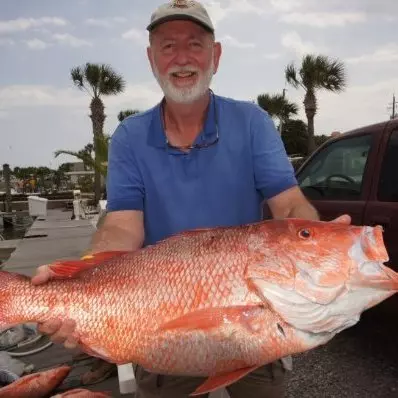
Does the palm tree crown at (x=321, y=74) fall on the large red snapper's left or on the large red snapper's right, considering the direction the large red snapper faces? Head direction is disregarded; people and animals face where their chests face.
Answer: on its left

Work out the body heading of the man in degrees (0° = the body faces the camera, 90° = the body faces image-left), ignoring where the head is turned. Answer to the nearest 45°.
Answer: approximately 0°

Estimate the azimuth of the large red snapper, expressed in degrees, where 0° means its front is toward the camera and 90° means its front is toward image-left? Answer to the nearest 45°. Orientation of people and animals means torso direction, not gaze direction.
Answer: approximately 270°

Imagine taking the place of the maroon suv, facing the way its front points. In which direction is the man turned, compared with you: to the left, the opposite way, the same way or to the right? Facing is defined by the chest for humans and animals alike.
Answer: to the left

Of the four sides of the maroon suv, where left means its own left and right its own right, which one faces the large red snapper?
left

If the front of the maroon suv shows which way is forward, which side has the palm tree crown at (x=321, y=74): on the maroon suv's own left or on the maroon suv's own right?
on the maroon suv's own right

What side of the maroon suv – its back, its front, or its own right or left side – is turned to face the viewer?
left

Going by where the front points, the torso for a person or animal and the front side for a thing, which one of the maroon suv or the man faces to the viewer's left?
the maroon suv

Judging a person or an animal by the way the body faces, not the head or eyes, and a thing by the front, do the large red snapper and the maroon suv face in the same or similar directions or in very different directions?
very different directions

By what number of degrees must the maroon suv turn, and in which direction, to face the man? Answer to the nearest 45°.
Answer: approximately 90° to its left
